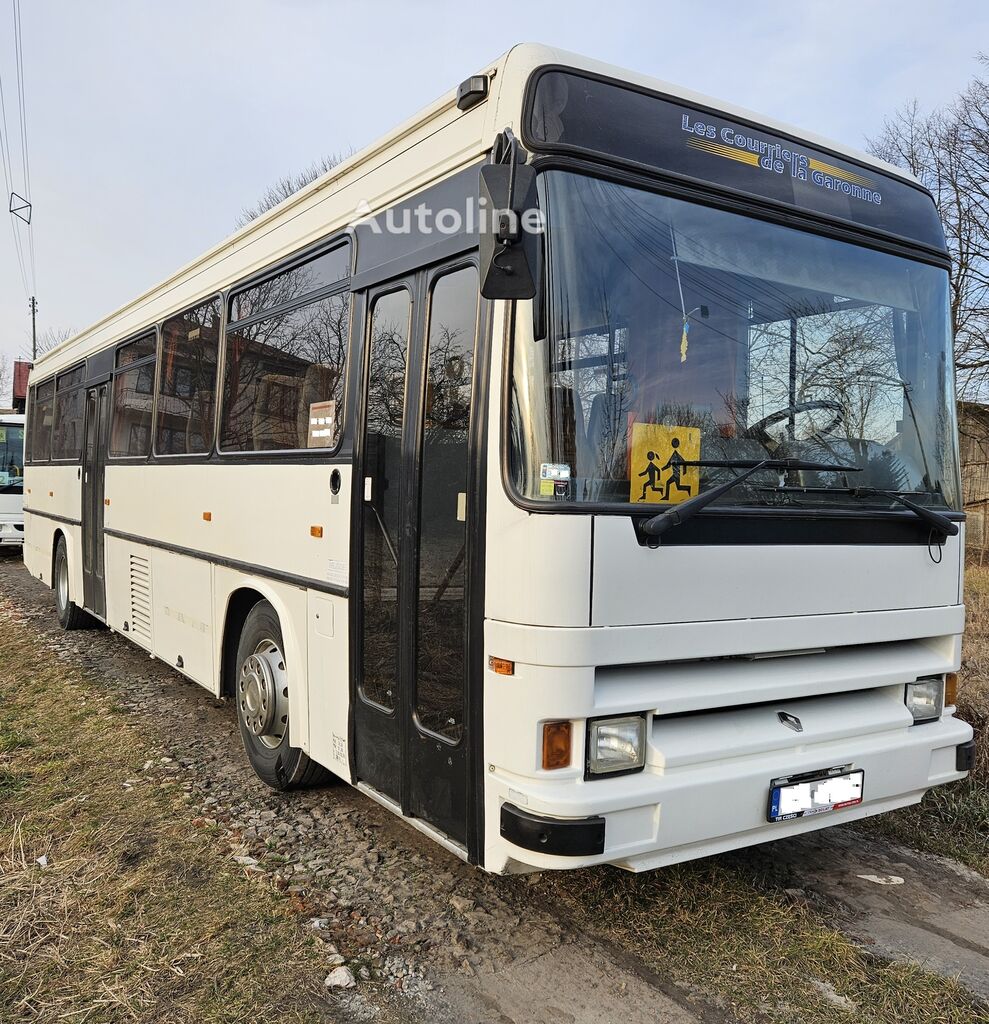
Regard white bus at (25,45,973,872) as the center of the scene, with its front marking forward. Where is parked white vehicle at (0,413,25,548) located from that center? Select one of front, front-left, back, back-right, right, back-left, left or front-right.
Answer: back
